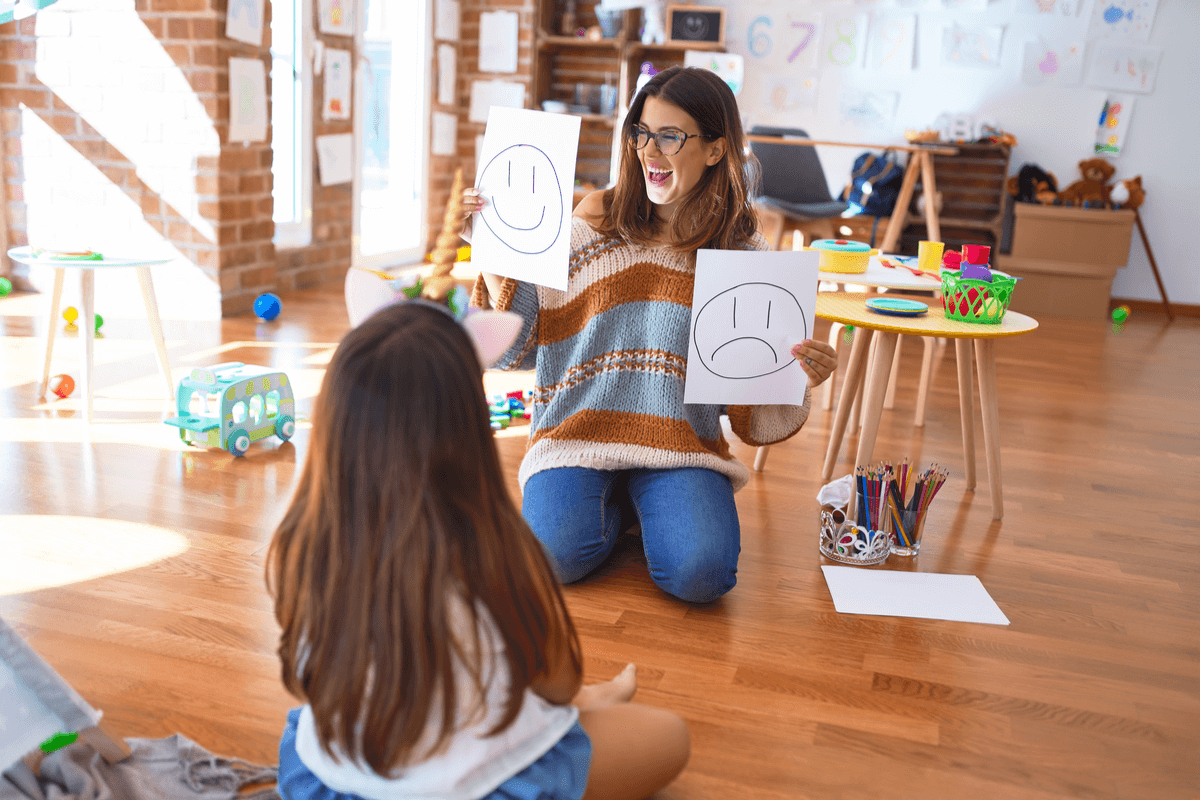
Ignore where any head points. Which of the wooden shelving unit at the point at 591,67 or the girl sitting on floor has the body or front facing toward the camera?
the wooden shelving unit

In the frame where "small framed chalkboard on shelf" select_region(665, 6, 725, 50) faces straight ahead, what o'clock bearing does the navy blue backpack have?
The navy blue backpack is roughly at 10 o'clock from the small framed chalkboard on shelf.

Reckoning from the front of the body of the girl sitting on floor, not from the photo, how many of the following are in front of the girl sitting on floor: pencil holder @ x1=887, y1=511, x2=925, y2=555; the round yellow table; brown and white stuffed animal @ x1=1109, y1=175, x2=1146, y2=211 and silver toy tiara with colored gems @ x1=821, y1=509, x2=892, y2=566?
4

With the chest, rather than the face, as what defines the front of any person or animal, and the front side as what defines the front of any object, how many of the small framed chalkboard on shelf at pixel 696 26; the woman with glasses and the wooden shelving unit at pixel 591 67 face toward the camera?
3

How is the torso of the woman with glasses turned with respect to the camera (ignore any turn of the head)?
toward the camera

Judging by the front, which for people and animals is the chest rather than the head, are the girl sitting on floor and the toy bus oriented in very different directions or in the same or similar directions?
very different directions

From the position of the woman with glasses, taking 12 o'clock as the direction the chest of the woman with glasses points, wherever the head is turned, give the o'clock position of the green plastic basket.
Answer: The green plastic basket is roughly at 8 o'clock from the woman with glasses.

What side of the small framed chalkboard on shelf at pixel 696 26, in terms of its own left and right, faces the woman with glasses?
front

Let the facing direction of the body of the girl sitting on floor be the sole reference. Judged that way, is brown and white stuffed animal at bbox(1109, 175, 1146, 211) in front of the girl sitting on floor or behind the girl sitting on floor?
in front

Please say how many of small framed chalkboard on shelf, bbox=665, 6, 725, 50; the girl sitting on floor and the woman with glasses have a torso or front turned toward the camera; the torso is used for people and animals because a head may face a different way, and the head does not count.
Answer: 2

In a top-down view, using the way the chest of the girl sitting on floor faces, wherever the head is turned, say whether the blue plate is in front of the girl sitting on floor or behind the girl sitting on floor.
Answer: in front

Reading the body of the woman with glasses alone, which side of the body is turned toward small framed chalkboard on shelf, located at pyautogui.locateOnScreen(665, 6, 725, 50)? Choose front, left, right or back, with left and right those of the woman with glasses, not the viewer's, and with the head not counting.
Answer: back

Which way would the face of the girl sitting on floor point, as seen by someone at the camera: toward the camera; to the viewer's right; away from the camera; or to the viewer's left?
away from the camera

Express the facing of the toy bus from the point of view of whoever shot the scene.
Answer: facing the viewer and to the left of the viewer

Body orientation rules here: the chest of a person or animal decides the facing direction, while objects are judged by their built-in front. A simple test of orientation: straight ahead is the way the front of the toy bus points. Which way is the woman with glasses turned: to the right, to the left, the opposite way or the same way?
the same way

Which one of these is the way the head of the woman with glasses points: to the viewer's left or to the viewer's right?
to the viewer's left

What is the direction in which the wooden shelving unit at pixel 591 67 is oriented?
toward the camera

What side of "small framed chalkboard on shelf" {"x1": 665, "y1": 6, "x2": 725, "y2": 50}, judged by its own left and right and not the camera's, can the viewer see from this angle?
front
